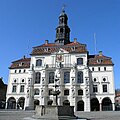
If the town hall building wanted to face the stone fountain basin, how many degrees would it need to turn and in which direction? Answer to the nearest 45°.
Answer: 0° — it already faces it

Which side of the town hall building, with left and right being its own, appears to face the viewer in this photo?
front
